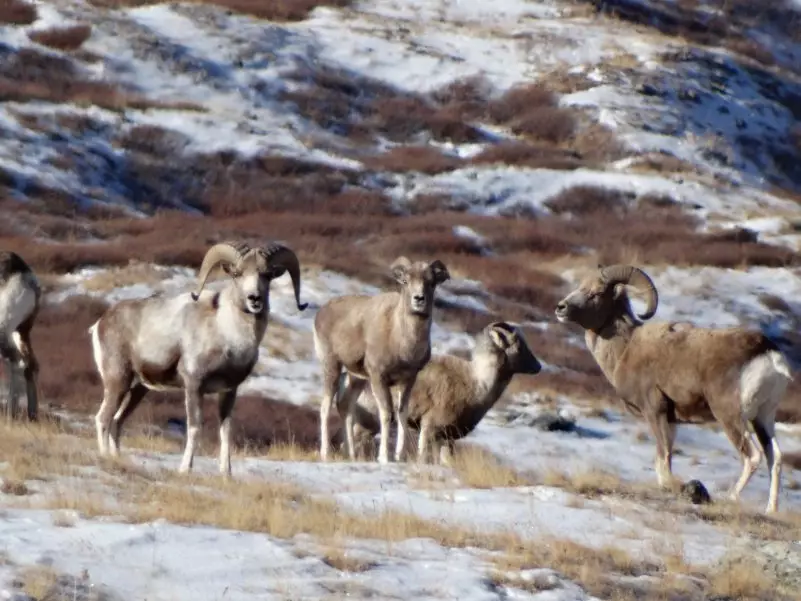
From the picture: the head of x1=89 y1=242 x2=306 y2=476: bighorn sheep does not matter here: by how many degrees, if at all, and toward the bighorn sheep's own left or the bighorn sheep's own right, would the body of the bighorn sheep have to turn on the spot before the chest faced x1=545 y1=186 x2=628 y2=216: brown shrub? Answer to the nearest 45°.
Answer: approximately 135° to the bighorn sheep's own left

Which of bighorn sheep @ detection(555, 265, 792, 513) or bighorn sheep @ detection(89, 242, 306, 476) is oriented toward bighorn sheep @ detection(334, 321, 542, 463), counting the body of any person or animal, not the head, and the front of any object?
bighorn sheep @ detection(555, 265, 792, 513)

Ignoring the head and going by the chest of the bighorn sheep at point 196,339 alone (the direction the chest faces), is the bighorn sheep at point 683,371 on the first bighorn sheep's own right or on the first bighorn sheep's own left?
on the first bighorn sheep's own left

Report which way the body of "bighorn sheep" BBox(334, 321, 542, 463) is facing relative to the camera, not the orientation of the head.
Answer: to the viewer's right

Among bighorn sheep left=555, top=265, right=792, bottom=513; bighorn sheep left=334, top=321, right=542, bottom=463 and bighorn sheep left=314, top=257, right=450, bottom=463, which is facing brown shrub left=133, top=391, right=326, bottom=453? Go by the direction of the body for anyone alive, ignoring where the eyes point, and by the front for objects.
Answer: bighorn sheep left=555, top=265, right=792, bottom=513

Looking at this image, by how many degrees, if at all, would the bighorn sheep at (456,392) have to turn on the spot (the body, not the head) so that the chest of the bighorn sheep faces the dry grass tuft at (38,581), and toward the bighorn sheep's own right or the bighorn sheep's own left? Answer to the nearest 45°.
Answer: approximately 90° to the bighorn sheep's own right

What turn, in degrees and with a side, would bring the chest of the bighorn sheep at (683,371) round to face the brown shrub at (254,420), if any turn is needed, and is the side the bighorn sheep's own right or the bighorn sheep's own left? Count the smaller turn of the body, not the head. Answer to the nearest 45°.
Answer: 0° — it already faces it

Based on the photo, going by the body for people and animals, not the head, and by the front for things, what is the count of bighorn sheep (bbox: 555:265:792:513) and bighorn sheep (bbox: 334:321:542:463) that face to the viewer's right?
1

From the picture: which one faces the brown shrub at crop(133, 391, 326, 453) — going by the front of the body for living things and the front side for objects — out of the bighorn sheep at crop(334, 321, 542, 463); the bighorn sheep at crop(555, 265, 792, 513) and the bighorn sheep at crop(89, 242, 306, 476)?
the bighorn sheep at crop(555, 265, 792, 513)

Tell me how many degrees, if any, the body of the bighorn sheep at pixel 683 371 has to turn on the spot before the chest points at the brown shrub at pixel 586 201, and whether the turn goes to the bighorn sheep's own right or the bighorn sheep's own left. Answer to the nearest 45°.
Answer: approximately 45° to the bighorn sheep's own right

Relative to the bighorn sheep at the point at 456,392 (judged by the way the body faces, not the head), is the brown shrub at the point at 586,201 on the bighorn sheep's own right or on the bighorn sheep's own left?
on the bighorn sheep's own left

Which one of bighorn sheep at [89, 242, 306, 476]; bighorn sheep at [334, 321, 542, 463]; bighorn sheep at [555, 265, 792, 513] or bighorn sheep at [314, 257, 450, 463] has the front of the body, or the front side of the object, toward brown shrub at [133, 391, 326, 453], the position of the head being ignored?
bighorn sheep at [555, 265, 792, 513]

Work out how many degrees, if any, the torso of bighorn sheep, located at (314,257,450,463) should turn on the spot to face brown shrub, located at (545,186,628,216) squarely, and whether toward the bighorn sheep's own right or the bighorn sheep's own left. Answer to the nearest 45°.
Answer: approximately 135° to the bighorn sheep's own left
